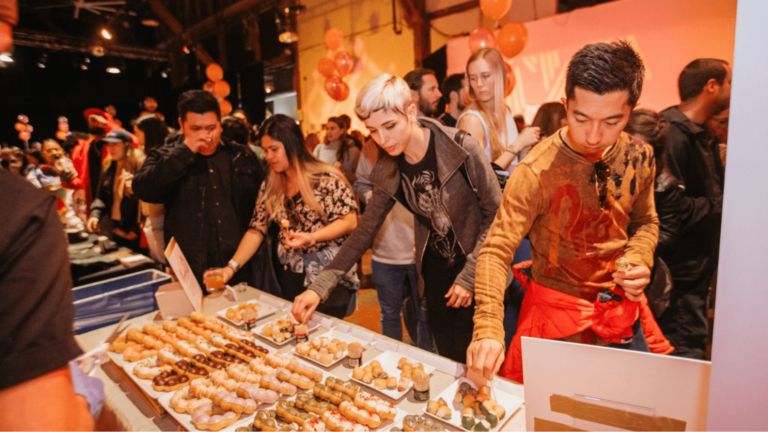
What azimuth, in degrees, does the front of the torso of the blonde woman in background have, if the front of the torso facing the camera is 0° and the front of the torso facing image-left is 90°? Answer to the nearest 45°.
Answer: approximately 315°

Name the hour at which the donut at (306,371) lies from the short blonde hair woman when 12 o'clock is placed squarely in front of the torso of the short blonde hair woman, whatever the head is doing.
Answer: The donut is roughly at 12 o'clock from the short blonde hair woman.

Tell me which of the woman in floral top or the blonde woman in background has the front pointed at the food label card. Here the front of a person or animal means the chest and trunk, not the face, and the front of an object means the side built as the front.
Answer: the woman in floral top

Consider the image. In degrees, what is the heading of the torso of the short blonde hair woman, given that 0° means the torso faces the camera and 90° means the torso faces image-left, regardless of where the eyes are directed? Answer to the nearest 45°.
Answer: approximately 45°

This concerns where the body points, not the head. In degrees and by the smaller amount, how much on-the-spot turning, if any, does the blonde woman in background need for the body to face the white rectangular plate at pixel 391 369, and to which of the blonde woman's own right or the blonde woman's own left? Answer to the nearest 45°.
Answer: approximately 45° to the blonde woman's own right

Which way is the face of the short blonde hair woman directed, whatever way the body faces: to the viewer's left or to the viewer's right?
to the viewer's left
